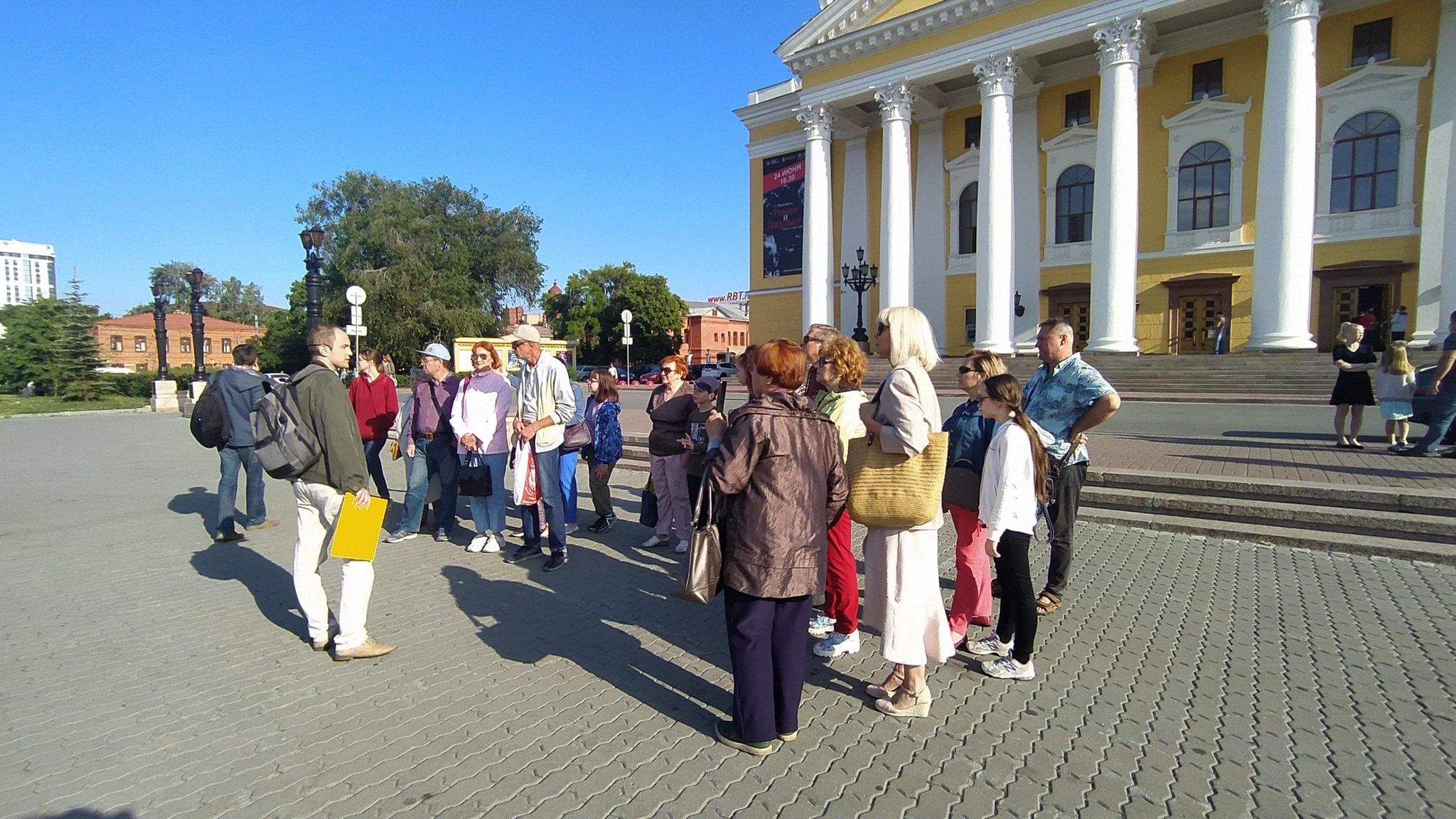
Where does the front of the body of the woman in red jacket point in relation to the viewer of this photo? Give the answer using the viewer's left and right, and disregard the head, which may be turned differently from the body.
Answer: facing the viewer and to the left of the viewer

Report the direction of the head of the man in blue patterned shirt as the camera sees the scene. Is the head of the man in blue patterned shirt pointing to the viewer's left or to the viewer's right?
to the viewer's left

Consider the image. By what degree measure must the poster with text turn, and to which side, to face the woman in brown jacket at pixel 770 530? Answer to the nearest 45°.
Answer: approximately 45° to its left

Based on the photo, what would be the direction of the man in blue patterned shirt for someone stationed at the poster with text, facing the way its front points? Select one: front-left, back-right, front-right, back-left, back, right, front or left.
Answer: front-left

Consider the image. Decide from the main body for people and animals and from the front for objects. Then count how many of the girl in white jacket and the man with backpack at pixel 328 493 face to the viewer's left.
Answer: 1

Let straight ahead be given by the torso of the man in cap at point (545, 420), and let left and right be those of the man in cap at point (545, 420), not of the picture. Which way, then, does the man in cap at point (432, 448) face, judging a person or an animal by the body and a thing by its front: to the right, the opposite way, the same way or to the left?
the same way

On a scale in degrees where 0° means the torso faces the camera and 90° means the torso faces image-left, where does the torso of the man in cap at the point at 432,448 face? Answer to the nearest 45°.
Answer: approximately 45°

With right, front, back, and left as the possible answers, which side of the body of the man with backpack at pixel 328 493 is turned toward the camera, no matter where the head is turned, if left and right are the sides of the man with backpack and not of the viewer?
right

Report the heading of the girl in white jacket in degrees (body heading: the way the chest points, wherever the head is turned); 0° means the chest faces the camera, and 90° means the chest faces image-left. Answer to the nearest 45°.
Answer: approximately 90°

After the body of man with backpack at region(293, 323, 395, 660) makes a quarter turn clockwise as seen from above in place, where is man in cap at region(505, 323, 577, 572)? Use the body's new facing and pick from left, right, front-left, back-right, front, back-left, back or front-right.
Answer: back-left

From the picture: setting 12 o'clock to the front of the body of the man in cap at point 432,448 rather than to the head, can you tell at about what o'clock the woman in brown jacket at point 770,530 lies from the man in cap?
The woman in brown jacket is roughly at 10 o'clock from the man in cap.

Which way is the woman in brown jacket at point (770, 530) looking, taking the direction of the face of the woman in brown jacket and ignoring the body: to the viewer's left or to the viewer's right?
to the viewer's left

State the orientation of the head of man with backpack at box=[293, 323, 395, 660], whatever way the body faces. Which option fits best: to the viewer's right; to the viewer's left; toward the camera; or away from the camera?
to the viewer's right

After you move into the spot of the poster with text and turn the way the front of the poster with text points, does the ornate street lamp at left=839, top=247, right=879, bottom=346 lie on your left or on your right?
on your left

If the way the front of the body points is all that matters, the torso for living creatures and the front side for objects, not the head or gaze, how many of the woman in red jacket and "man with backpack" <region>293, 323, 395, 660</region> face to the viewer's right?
1

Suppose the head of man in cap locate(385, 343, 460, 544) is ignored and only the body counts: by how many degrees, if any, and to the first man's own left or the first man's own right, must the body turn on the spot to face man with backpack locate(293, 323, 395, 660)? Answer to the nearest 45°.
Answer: approximately 45° to the first man's own left

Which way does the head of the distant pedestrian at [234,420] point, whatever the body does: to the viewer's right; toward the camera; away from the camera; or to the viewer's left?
away from the camera
